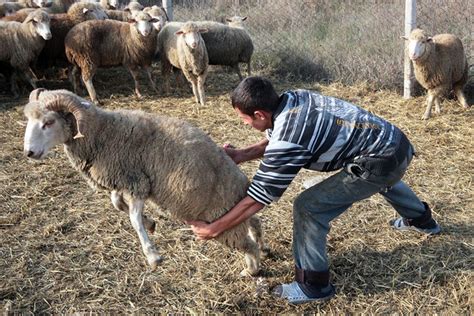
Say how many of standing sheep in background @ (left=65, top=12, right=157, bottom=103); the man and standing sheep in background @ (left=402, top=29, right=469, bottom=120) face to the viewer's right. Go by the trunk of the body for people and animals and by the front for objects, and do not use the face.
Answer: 1

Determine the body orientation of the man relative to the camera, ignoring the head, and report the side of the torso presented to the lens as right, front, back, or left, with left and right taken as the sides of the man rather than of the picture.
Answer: left

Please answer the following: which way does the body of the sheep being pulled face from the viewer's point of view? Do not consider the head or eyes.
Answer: to the viewer's left

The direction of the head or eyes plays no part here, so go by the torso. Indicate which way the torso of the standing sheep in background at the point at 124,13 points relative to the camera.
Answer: to the viewer's right

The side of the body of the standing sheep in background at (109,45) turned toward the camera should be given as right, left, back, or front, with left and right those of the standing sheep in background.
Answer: right

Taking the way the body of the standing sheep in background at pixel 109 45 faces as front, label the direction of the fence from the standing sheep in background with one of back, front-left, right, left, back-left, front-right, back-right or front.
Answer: front

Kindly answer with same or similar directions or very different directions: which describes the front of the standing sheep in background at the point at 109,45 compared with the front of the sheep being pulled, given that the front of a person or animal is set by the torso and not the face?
very different directions

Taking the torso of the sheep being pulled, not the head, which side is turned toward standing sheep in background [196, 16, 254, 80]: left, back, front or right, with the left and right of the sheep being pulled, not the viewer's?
right

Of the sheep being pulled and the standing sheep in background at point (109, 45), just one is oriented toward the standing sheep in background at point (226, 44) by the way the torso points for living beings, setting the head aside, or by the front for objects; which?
the standing sheep in background at point (109, 45)

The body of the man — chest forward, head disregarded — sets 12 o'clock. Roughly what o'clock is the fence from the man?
The fence is roughly at 3 o'clock from the man.

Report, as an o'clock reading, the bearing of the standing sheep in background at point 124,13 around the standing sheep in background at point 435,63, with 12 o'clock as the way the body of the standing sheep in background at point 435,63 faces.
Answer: the standing sheep in background at point 124,13 is roughly at 2 o'clock from the standing sheep in background at point 435,63.

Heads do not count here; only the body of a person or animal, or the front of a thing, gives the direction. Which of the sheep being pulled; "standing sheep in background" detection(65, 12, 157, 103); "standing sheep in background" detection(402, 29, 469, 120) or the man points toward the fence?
"standing sheep in background" detection(65, 12, 157, 103)

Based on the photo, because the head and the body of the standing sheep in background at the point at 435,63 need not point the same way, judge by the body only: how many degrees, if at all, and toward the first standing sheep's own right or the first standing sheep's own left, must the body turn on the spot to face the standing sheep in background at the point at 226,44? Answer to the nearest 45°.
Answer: approximately 45° to the first standing sheep's own right

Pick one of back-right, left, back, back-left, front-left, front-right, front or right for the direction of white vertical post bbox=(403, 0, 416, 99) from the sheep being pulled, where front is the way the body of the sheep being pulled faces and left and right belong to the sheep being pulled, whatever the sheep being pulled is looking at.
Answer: back-right

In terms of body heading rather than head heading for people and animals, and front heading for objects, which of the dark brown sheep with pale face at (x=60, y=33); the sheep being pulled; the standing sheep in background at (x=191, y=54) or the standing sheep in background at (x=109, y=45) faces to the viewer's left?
the sheep being pulled

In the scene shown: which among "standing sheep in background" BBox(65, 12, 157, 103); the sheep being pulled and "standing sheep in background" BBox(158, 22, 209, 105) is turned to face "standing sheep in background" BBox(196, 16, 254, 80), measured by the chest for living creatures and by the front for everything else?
"standing sheep in background" BBox(65, 12, 157, 103)

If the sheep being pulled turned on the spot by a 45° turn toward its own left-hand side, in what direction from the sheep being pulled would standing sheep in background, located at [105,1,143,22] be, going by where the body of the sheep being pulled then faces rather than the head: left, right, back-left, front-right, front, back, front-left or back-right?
back-right

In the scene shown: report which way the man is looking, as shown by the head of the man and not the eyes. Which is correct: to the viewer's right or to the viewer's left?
to the viewer's left
